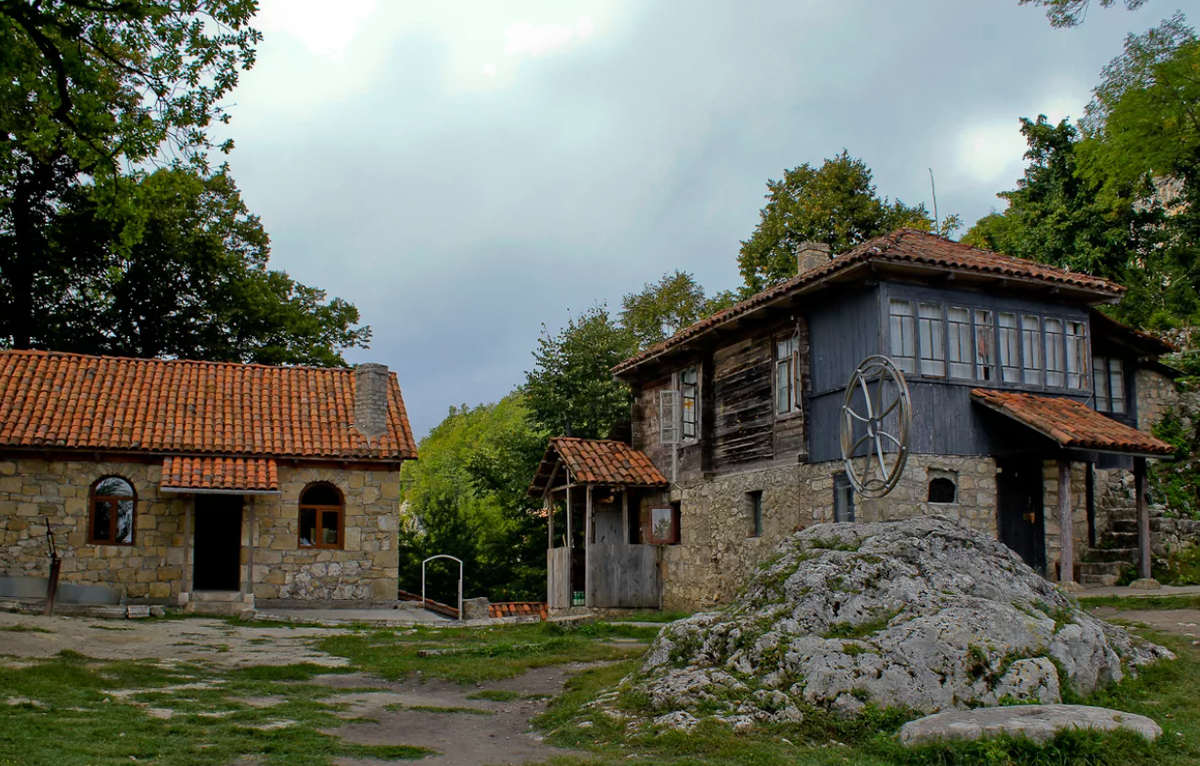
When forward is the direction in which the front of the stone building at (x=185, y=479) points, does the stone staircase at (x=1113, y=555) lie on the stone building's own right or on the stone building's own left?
on the stone building's own left

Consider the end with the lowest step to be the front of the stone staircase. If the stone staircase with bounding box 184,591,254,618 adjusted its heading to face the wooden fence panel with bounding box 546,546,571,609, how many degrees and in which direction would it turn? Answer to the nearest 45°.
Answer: approximately 90° to its left

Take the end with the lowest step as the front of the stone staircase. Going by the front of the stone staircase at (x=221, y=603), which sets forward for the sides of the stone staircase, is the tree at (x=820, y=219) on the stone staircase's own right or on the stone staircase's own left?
on the stone staircase's own left

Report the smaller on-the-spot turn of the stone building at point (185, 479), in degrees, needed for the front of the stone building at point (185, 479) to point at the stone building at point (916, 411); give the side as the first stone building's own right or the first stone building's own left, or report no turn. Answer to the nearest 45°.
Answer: approximately 45° to the first stone building's own left

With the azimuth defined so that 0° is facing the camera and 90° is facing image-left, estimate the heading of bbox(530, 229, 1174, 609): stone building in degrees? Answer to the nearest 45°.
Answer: approximately 315°

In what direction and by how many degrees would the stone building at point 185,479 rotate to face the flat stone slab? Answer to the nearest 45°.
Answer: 0° — it already faces it
